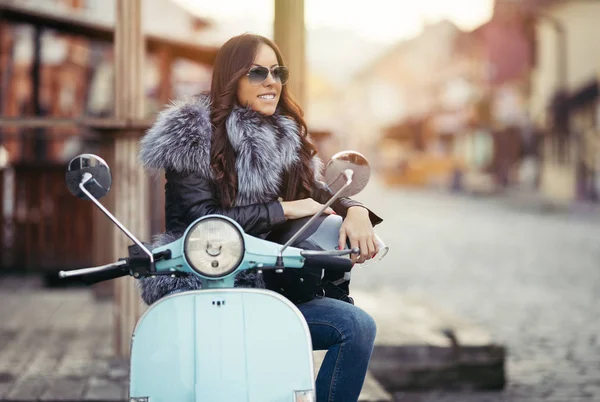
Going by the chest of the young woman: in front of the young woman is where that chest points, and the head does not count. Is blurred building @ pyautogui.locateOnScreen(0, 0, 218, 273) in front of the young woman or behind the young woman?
behind

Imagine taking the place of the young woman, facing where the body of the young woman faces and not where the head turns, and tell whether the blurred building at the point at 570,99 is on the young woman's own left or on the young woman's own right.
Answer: on the young woman's own left

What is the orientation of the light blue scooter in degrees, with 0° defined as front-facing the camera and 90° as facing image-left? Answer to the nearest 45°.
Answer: approximately 0°

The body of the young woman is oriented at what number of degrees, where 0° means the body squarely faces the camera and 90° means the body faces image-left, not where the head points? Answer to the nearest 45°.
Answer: approximately 315°

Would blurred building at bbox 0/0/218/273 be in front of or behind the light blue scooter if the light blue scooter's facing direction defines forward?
behind
